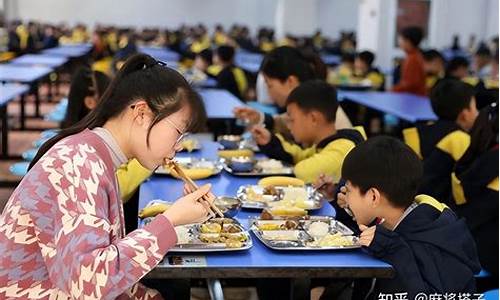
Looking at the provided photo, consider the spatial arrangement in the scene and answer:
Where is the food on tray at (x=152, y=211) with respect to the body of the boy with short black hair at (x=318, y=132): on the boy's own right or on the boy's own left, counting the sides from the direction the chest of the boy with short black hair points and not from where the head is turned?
on the boy's own left

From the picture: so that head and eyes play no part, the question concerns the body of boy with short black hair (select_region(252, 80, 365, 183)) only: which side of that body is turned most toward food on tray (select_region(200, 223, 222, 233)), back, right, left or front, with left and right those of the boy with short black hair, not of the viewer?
left

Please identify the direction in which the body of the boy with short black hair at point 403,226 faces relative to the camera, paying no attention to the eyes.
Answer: to the viewer's left

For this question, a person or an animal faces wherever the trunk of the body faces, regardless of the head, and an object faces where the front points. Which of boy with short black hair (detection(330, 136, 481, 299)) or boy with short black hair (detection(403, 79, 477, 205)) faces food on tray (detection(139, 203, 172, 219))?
boy with short black hair (detection(330, 136, 481, 299))

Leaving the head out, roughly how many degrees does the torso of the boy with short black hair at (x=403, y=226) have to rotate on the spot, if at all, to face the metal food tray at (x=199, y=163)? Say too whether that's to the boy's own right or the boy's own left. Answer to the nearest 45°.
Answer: approximately 45° to the boy's own right

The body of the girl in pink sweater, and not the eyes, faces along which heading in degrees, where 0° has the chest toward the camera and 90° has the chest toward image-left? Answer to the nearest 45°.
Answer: approximately 270°

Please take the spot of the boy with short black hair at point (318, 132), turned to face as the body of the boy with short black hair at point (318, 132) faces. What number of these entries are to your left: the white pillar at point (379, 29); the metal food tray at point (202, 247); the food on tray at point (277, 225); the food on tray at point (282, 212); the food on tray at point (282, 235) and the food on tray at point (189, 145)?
4
